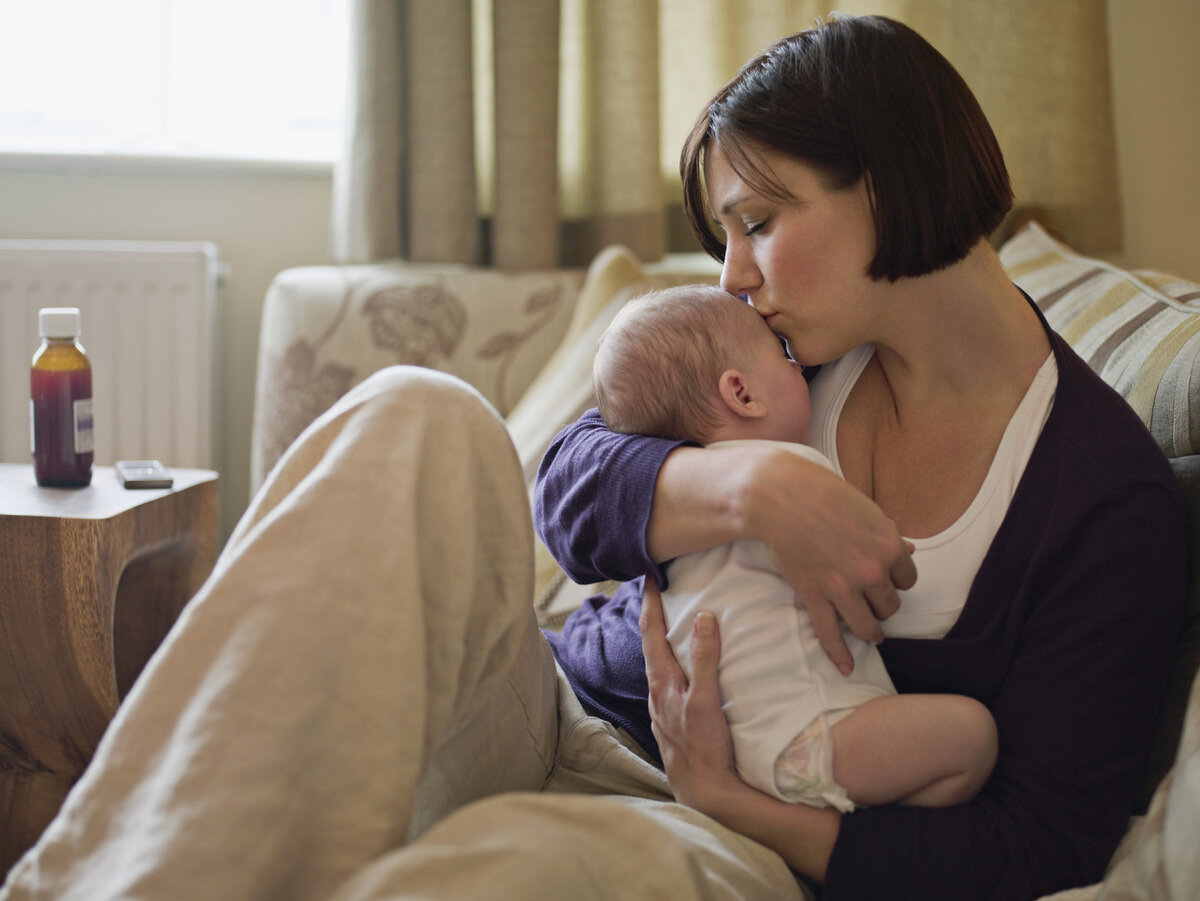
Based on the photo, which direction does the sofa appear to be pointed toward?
toward the camera

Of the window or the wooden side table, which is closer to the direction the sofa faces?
the wooden side table

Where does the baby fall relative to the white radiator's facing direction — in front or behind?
in front

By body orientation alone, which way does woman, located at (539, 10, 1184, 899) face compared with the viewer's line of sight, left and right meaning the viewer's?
facing the viewer and to the left of the viewer

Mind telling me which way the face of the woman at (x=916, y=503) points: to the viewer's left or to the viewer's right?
to the viewer's left

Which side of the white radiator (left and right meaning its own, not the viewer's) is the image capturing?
front

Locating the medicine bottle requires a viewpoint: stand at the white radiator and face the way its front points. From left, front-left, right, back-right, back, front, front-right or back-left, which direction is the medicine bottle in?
front
